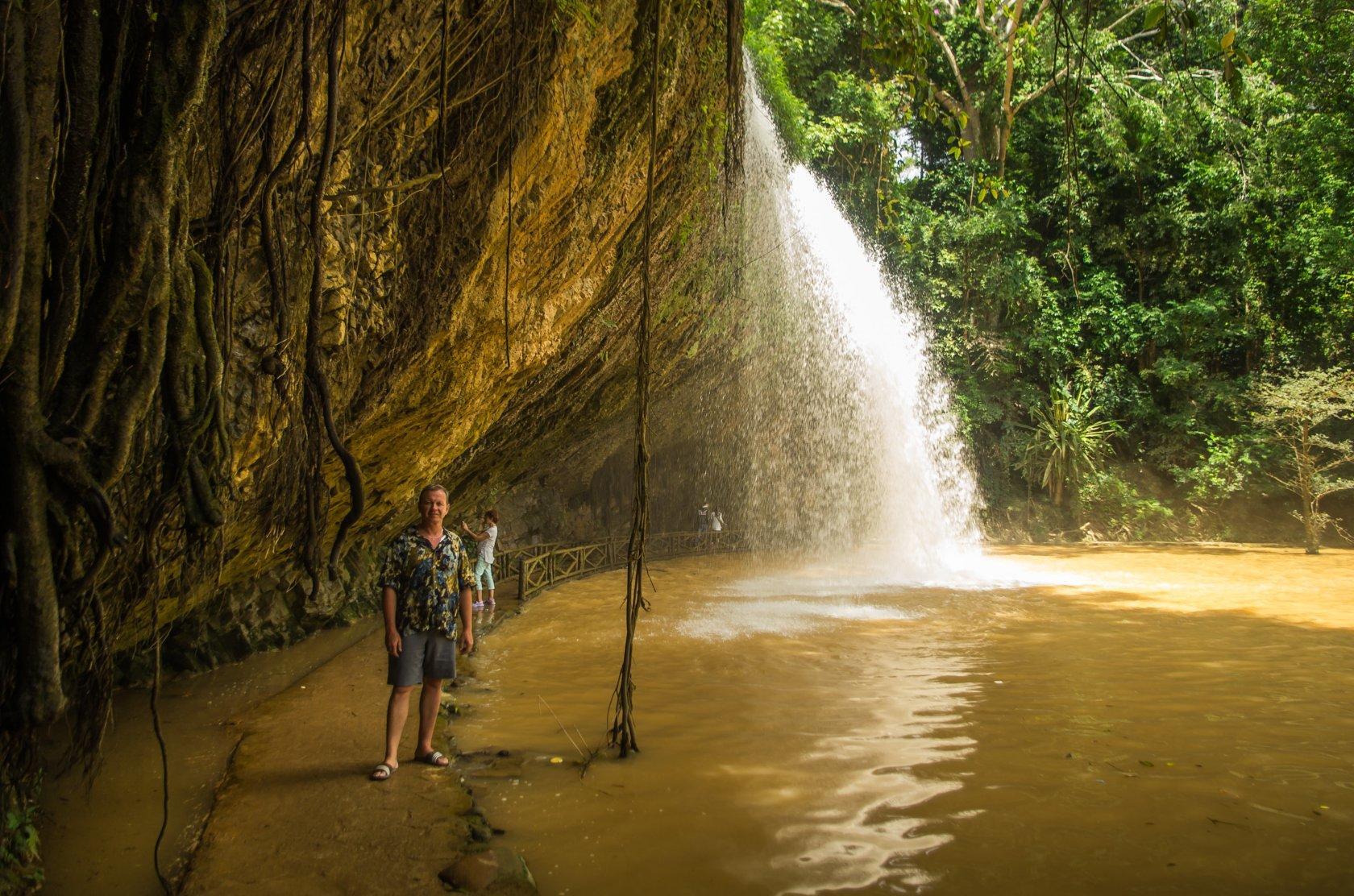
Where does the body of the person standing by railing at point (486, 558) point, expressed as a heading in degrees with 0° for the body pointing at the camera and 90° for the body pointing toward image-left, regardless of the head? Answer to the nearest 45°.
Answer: approximately 90°

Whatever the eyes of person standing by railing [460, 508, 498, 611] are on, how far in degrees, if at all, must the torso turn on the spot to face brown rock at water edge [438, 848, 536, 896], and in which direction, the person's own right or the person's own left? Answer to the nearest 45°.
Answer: approximately 90° to the person's own left

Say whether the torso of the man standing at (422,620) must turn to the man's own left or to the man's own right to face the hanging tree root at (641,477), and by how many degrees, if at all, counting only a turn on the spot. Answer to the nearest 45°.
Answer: approximately 45° to the man's own left

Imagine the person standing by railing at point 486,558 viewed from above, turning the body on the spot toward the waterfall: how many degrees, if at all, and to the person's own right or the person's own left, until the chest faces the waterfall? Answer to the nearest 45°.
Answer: approximately 135° to the person's own right

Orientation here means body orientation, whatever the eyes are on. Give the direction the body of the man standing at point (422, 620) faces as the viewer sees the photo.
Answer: toward the camera

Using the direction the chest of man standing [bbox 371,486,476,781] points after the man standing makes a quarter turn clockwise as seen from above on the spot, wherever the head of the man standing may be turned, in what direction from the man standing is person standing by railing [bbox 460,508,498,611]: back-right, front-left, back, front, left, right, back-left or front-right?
right

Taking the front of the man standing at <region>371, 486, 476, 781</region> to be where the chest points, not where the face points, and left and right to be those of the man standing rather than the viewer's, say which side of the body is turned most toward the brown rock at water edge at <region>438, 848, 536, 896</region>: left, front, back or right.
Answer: front

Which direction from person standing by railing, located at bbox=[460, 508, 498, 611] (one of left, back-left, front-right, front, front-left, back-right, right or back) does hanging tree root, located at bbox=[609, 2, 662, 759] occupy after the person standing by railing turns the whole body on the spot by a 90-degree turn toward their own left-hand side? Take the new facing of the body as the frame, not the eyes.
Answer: front
